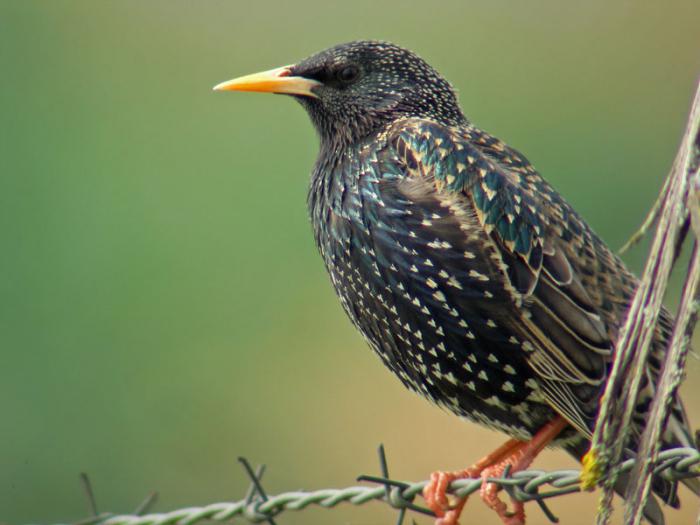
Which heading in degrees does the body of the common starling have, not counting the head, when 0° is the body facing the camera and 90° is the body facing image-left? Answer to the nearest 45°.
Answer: approximately 90°

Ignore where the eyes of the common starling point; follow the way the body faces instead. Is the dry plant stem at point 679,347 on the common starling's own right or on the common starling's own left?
on the common starling's own left

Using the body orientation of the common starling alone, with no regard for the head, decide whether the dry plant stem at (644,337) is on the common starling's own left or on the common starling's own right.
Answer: on the common starling's own left
